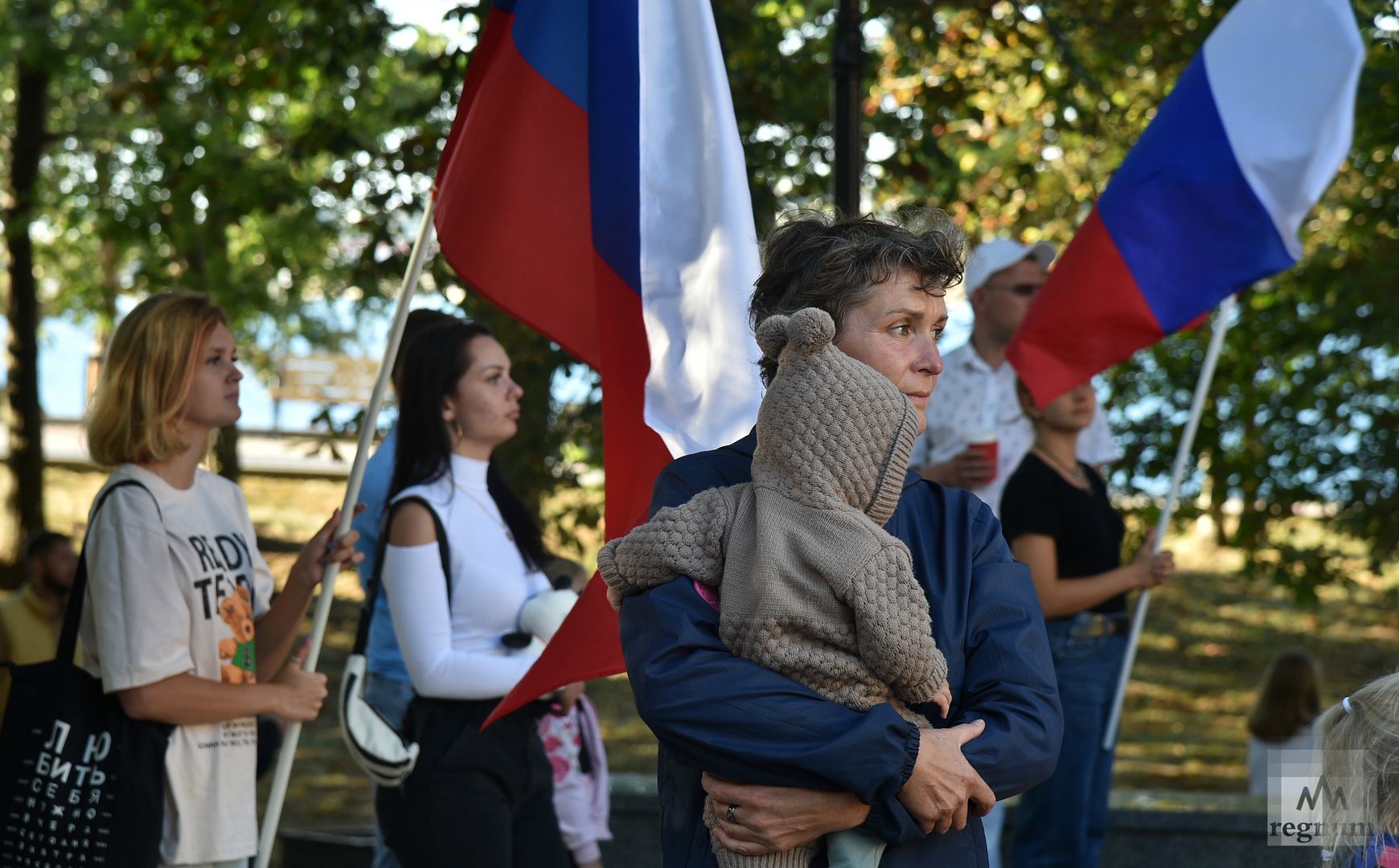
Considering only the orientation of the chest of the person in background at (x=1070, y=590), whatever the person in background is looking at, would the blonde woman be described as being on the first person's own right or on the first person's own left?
on the first person's own right

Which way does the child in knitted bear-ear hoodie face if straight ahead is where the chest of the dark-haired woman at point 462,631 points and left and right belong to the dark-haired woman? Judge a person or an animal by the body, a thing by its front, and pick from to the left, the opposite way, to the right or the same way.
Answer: to the left

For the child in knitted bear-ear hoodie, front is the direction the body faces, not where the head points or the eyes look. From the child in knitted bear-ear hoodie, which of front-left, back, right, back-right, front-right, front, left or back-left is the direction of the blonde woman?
left

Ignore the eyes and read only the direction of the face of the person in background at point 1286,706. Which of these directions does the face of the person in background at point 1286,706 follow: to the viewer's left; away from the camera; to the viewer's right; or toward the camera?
away from the camera

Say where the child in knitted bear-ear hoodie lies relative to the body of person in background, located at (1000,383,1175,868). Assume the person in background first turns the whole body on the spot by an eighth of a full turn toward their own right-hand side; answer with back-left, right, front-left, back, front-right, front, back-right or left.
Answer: front

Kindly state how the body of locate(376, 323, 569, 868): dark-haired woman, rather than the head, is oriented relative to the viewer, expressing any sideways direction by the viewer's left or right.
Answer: facing the viewer and to the right of the viewer

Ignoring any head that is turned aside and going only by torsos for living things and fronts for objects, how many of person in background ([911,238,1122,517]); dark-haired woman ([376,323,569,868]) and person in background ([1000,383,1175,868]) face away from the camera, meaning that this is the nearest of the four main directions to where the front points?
0

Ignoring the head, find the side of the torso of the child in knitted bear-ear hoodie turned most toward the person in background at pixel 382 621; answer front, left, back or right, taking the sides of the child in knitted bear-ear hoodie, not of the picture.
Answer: left

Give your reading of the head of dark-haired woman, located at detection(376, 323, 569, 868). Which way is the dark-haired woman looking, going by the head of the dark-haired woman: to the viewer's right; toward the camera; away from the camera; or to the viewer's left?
to the viewer's right

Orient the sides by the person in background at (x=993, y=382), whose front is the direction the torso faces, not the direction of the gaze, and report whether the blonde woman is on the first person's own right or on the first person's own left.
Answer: on the first person's own right
